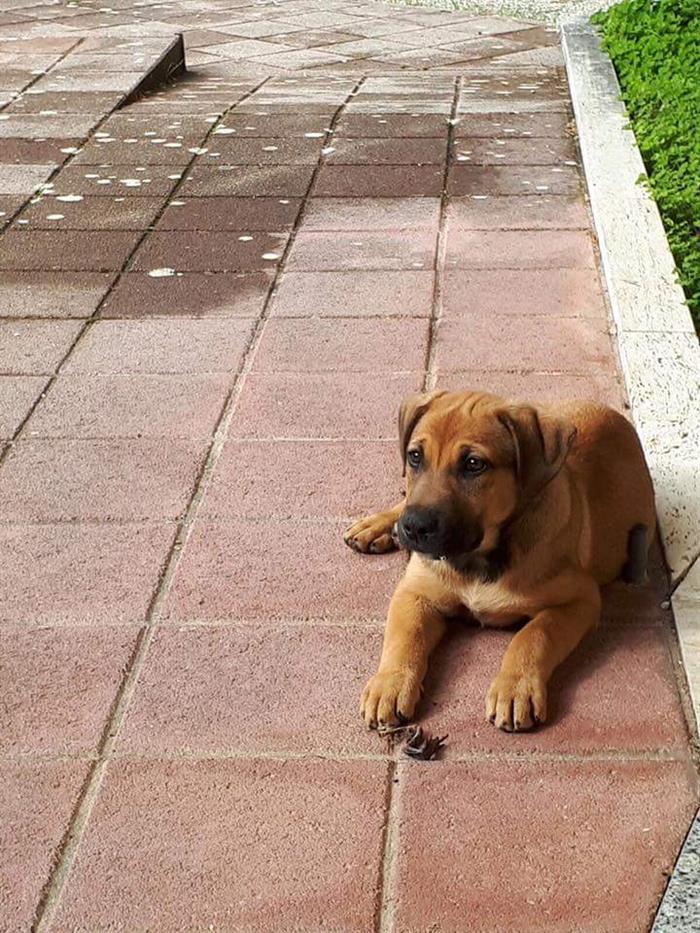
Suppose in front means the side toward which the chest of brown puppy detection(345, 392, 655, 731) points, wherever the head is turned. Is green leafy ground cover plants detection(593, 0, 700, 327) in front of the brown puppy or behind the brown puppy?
behind

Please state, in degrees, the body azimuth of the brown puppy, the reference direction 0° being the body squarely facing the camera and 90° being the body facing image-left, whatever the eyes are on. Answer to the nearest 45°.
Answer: approximately 45°
